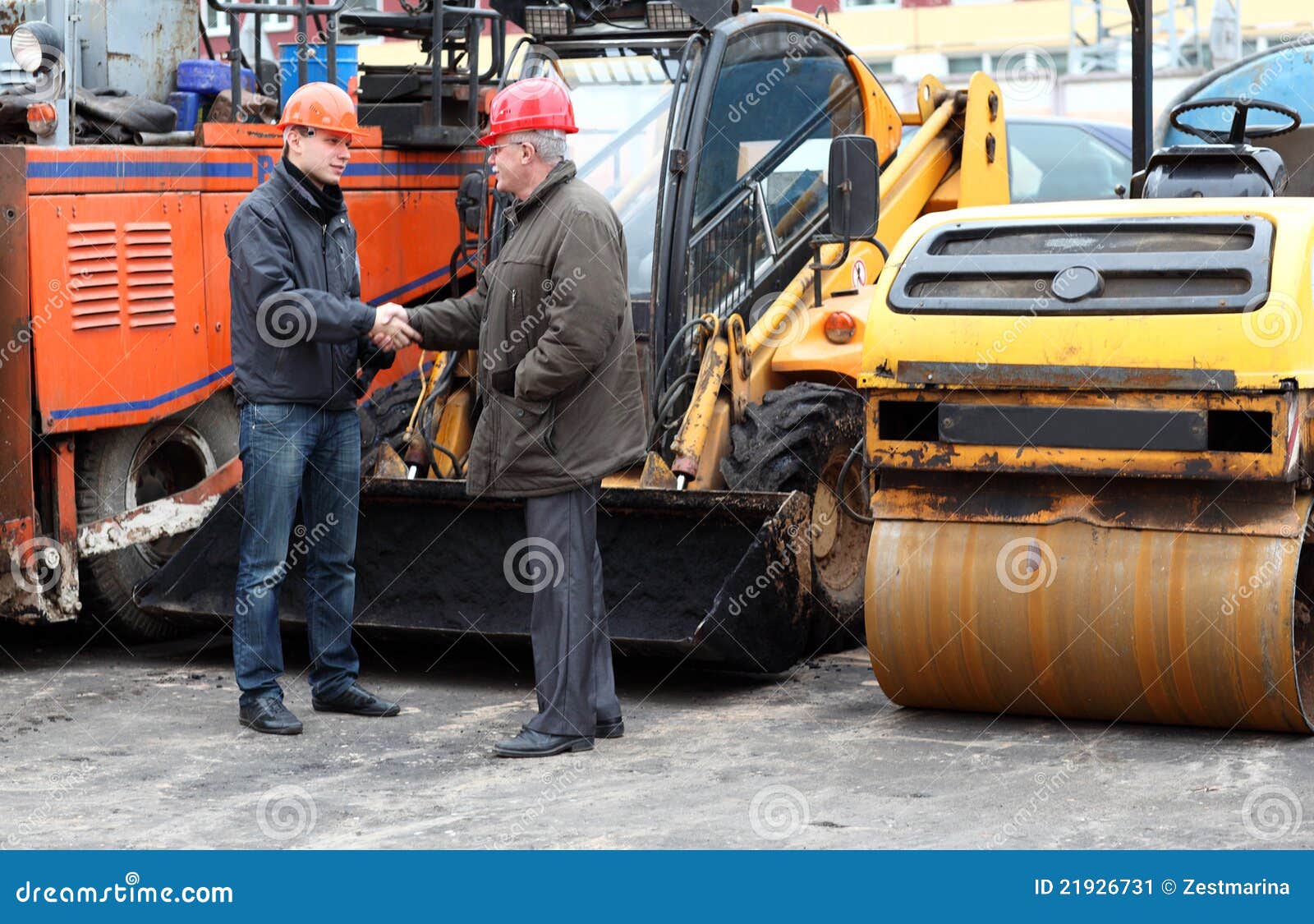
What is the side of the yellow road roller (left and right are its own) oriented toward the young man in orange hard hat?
right

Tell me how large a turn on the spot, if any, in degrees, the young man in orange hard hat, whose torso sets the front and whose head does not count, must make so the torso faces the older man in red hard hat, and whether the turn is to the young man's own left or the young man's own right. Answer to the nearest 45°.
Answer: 0° — they already face them

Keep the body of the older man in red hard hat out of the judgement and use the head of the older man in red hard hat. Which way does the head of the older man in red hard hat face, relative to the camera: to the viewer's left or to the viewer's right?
to the viewer's left

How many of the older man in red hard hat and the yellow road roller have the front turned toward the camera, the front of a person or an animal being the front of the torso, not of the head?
1

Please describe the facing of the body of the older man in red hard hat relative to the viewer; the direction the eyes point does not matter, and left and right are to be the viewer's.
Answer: facing to the left of the viewer

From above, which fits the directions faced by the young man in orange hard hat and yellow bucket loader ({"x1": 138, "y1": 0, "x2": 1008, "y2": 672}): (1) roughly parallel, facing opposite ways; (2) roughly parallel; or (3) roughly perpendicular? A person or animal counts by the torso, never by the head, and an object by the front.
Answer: roughly perpendicular

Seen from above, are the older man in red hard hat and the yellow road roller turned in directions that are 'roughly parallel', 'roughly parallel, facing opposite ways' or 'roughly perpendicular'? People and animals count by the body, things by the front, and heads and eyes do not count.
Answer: roughly perpendicular

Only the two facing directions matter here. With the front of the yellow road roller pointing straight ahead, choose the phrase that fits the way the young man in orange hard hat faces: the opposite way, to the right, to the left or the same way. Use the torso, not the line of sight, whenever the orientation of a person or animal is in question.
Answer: to the left

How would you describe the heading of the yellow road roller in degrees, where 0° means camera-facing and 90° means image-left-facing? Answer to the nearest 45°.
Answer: approximately 0°

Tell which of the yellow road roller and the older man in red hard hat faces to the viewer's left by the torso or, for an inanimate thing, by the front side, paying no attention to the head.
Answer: the older man in red hard hat

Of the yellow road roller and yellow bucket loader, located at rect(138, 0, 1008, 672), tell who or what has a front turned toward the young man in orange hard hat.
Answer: the yellow bucket loader

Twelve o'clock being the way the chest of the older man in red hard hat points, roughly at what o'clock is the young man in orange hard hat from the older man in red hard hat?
The young man in orange hard hat is roughly at 1 o'clock from the older man in red hard hat.

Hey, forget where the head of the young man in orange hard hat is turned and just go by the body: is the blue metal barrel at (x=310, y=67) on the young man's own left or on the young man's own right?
on the young man's own left

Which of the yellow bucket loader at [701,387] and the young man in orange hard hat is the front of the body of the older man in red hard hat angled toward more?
the young man in orange hard hat

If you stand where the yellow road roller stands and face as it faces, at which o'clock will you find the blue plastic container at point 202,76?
The blue plastic container is roughly at 4 o'clock from the yellow road roller.

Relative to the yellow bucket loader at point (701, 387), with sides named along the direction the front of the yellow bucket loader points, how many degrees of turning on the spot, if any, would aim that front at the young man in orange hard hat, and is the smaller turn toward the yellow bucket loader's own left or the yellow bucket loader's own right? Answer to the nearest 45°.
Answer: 0° — it already faces them
